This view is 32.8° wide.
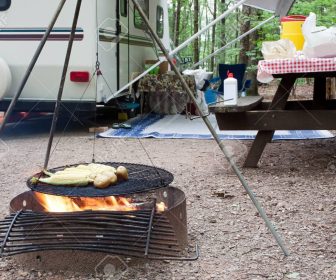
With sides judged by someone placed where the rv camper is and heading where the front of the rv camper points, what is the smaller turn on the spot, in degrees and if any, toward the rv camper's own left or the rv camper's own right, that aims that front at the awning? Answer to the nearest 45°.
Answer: approximately 45° to the rv camper's own right

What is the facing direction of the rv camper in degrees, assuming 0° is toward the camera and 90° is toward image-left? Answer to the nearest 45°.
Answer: approximately 225°

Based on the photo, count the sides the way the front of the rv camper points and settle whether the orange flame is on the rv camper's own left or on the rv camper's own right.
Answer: on the rv camper's own right

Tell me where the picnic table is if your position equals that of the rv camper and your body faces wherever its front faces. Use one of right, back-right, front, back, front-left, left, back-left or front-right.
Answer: right

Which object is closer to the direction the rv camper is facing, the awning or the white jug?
the awning

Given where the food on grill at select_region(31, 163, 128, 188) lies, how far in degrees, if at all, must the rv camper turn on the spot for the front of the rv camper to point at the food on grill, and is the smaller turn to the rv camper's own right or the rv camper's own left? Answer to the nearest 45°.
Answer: approximately 135° to the rv camper's own right

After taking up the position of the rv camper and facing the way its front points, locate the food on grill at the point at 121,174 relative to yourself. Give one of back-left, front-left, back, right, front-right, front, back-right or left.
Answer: back-right

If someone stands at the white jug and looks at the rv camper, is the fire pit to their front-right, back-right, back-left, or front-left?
back-left

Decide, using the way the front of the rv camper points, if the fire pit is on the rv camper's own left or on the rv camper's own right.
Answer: on the rv camper's own right
